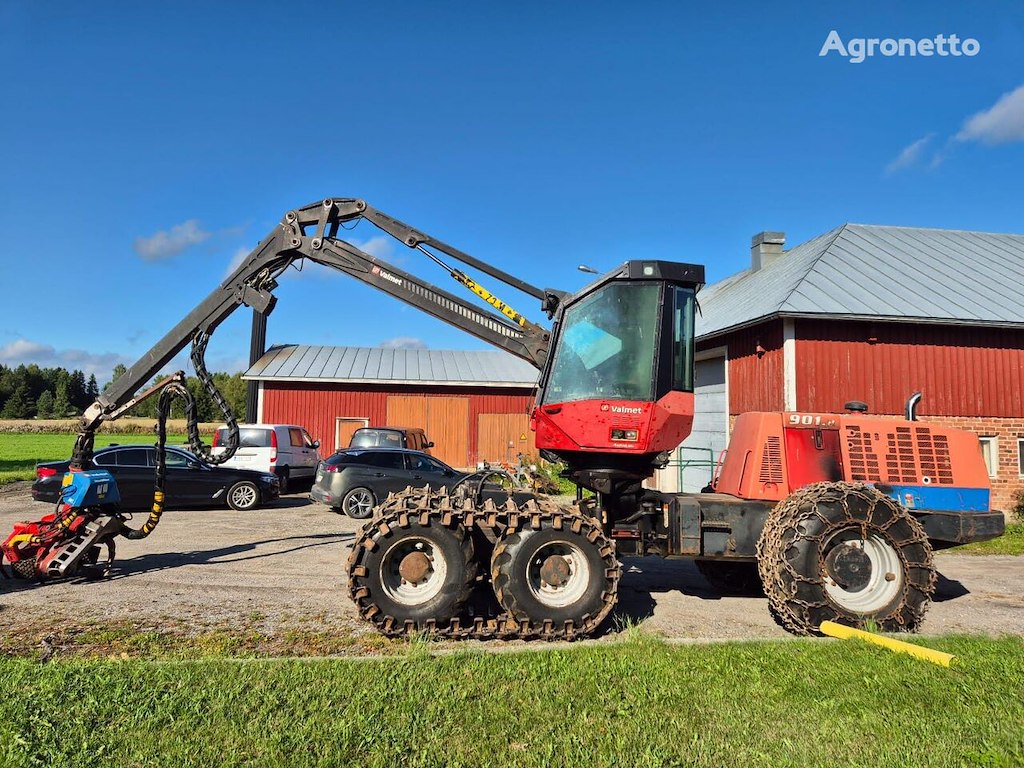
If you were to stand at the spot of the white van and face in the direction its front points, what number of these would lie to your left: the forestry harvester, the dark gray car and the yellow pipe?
0

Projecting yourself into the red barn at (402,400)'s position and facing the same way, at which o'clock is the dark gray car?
The dark gray car is roughly at 12 o'clock from the red barn.

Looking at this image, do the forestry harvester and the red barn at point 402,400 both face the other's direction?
no

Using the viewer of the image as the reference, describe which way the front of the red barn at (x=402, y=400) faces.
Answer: facing the viewer

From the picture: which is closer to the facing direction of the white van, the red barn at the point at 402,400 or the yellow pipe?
the red barn

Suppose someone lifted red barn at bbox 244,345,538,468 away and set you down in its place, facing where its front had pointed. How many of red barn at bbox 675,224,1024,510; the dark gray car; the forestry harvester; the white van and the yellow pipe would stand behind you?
0

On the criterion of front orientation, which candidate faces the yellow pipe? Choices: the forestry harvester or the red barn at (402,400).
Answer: the red barn

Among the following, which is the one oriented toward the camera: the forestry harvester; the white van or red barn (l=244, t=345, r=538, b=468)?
the red barn

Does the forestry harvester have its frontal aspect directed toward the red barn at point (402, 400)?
no

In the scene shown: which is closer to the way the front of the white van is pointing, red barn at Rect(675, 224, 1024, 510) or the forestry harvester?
the red barn

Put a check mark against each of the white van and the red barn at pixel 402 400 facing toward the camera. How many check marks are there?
1

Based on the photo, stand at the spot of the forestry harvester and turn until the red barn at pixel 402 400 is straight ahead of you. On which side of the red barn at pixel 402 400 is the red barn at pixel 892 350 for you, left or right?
right

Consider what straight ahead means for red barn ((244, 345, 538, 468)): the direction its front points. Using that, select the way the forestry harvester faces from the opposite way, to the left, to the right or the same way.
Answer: to the right

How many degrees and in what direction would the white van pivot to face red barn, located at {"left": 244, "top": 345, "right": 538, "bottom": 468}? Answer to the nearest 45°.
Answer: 0° — it already faces it

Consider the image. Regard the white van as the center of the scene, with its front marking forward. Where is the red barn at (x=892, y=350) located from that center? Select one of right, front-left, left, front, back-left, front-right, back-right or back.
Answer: right

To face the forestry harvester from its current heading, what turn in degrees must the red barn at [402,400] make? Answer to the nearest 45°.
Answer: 0° — it already faces it

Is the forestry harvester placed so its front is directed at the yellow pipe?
no

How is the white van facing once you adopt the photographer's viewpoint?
facing away from the viewer and to the right of the viewer

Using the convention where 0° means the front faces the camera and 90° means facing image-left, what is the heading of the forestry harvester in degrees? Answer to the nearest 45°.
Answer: approximately 90°
